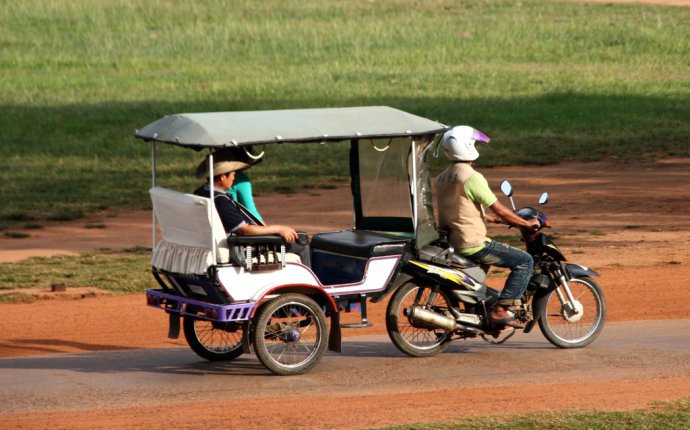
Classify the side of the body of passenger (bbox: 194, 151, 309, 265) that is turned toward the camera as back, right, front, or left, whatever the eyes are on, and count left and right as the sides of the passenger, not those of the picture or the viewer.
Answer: right

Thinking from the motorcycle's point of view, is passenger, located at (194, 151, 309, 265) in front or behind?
behind

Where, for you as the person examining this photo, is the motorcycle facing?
facing to the right of the viewer

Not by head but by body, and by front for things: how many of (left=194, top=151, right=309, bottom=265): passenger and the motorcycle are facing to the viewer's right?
2

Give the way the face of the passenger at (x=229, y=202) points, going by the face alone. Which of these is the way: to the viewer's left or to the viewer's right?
to the viewer's right
